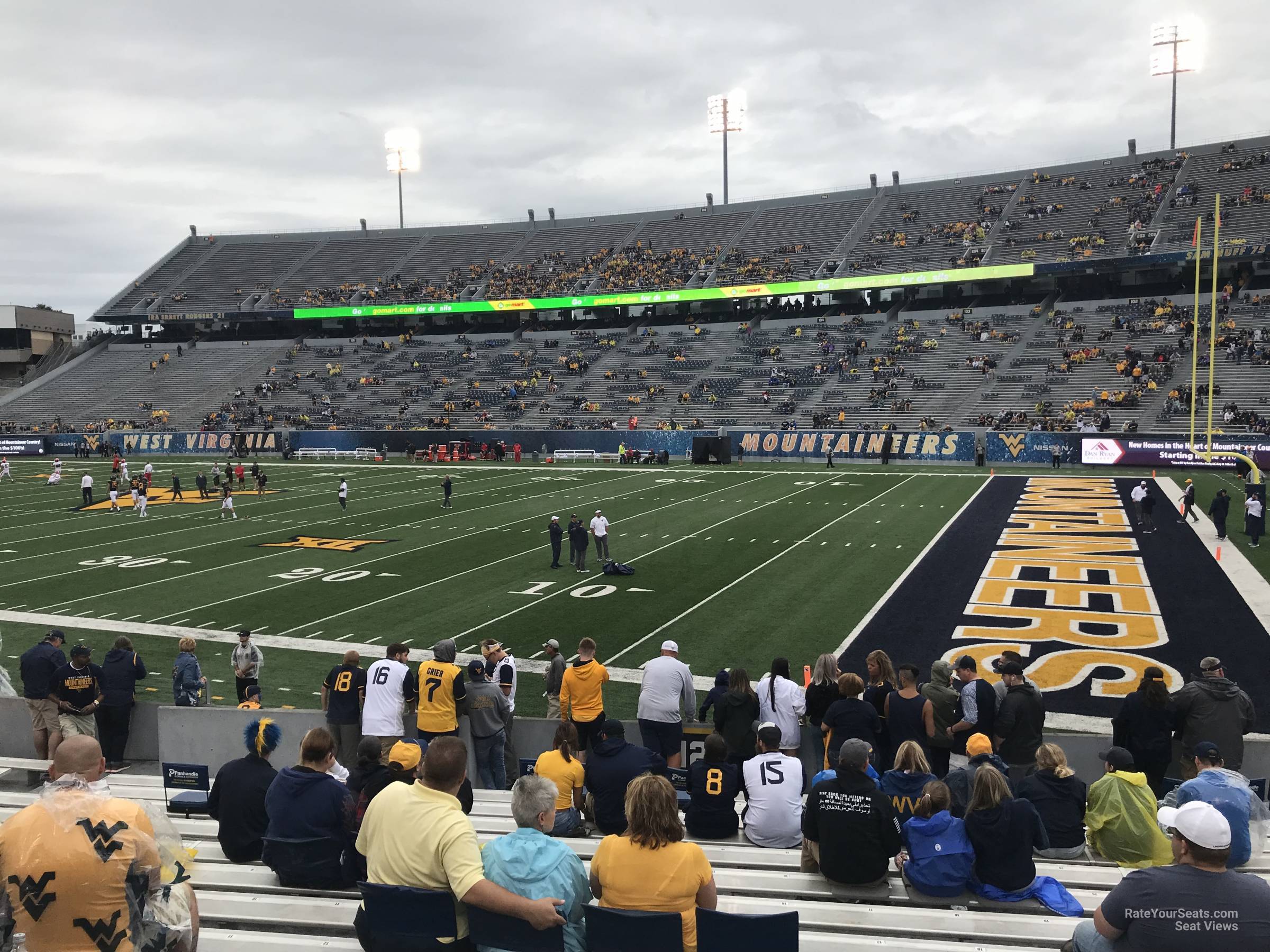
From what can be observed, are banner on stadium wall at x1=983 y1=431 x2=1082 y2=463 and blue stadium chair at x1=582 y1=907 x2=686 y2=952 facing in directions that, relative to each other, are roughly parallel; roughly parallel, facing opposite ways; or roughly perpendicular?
roughly parallel, facing opposite ways

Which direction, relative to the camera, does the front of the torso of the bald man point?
away from the camera

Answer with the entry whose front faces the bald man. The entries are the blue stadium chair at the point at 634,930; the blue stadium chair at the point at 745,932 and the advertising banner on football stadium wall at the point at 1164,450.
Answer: the advertising banner on football stadium wall

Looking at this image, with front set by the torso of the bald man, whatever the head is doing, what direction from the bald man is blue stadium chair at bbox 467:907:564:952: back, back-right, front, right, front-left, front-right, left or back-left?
right

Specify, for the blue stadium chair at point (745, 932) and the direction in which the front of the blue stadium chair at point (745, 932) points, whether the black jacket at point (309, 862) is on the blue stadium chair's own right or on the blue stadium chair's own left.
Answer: on the blue stadium chair's own left

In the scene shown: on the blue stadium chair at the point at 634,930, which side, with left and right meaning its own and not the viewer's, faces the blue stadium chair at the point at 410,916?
left

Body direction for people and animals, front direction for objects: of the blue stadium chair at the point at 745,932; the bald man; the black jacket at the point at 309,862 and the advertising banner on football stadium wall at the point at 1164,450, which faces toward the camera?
the advertising banner on football stadium wall

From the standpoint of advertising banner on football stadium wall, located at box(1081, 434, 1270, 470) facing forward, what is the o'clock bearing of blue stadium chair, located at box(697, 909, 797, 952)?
The blue stadium chair is roughly at 12 o'clock from the advertising banner on football stadium wall.

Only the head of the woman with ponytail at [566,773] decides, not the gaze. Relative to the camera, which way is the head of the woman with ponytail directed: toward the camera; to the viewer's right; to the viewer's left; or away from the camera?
away from the camera

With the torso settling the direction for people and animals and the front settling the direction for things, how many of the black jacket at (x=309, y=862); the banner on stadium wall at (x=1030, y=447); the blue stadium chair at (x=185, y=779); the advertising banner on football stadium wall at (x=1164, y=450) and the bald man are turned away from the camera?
3

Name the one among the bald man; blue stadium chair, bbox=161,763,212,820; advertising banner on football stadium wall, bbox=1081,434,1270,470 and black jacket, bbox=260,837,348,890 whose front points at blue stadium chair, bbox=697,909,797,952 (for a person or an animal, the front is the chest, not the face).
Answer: the advertising banner on football stadium wall

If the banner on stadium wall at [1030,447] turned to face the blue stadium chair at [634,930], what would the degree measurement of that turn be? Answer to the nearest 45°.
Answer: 0° — it already faces it

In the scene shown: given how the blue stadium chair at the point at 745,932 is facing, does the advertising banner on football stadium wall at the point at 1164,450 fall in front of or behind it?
in front

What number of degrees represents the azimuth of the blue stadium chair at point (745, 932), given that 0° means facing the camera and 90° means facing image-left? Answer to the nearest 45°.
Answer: approximately 180°

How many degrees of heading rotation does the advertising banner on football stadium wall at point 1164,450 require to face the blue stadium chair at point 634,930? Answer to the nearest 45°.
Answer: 0° — it already faces it

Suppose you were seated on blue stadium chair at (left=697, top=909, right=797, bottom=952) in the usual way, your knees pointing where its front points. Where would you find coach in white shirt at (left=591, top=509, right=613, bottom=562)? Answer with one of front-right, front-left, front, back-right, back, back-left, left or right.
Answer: front

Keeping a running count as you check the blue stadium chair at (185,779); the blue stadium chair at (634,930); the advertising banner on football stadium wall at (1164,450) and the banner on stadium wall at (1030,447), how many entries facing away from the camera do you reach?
2

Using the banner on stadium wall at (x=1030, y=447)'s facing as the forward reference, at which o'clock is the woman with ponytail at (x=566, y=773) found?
The woman with ponytail is roughly at 12 o'clock from the banner on stadium wall.

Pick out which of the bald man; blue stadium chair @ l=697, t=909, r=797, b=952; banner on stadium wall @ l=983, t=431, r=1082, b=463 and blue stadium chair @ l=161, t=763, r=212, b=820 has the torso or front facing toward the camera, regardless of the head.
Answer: the banner on stadium wall

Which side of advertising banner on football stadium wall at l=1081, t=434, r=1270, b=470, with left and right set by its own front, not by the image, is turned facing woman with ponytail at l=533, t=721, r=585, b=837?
front

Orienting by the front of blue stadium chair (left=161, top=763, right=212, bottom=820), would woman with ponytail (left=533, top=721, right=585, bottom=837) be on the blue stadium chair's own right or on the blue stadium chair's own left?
on the blue stadium chair's own right

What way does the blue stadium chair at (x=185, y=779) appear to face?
away from the camera

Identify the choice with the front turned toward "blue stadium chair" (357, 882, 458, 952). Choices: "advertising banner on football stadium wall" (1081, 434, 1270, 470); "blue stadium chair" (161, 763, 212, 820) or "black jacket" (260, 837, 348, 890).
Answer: the advertising banner on football stadium wall
